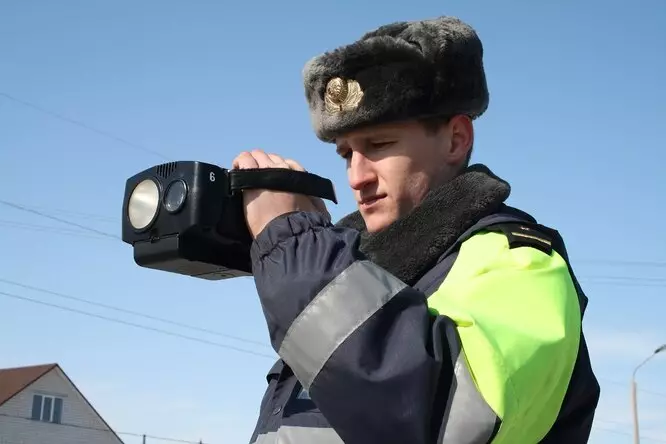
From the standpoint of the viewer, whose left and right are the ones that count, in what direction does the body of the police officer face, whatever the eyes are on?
facing the viewer and to the left of the viewer

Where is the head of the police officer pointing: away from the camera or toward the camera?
toward the camera
